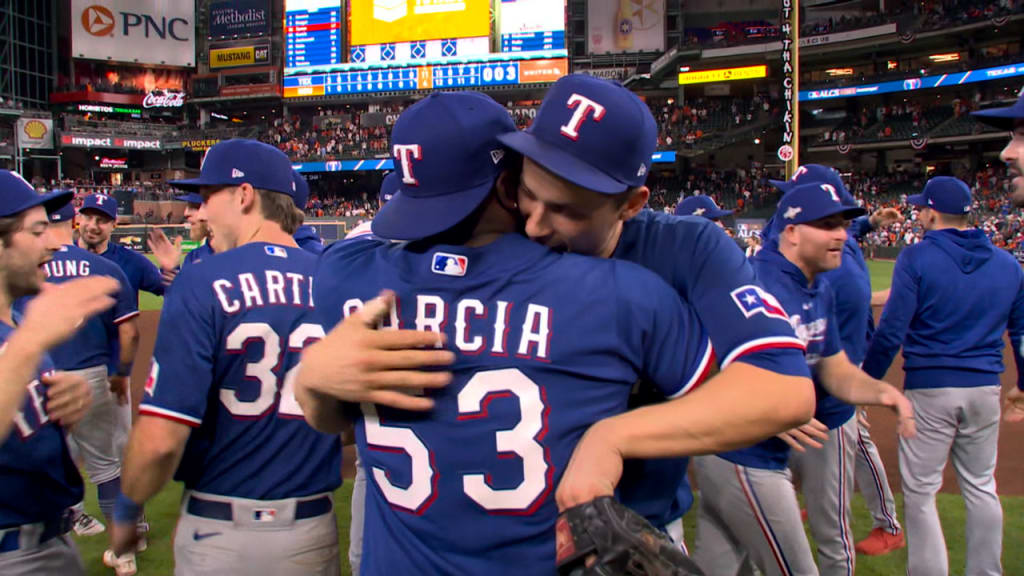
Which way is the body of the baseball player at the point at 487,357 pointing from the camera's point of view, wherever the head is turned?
away from the camera

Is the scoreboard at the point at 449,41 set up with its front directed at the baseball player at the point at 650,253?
yes

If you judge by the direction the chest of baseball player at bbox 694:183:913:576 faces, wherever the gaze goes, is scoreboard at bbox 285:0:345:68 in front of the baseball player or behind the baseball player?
behind

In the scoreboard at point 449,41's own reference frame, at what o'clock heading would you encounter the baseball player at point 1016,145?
The baseball player is roughly at 12 o'clock from the scoreboard.

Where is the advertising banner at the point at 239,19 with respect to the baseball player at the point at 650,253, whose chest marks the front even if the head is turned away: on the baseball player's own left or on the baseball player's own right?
on the baseball player's own right

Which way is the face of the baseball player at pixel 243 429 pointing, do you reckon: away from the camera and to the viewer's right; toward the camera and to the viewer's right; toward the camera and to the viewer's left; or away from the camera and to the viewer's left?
away from the camera and to the viewer's left

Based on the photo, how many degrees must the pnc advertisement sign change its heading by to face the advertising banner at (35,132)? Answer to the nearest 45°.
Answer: approximately 45° to its right

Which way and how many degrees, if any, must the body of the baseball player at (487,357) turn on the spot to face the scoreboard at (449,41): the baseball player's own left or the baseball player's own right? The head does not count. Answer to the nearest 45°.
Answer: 0° — they already face it

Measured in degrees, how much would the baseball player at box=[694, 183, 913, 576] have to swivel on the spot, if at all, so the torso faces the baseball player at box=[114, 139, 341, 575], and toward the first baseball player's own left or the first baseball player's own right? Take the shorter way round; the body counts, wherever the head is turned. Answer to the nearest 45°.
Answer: approximately 90° to the first baseball player's own right

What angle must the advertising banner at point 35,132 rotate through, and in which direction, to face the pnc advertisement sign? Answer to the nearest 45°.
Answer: approximately 135° to its left

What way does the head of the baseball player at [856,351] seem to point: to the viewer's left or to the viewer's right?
to the viewer's left
